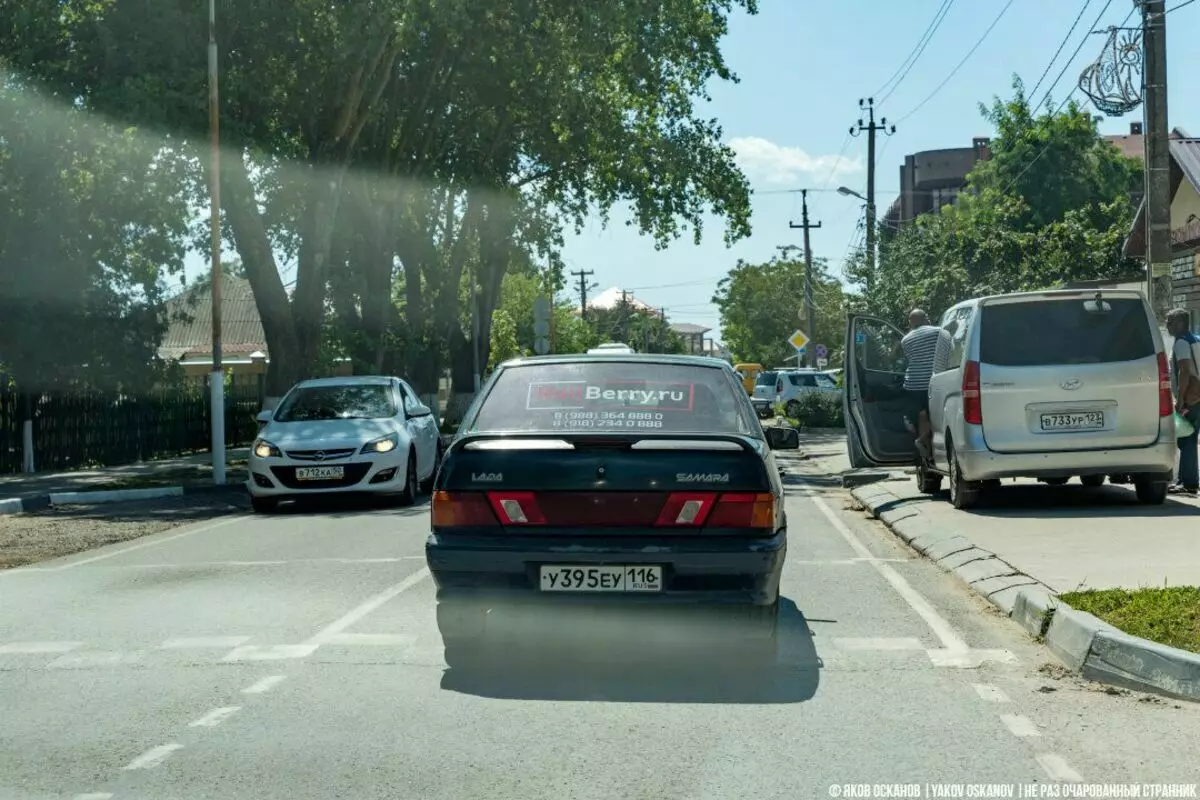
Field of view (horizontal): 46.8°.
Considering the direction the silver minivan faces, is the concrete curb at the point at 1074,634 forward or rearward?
rearward

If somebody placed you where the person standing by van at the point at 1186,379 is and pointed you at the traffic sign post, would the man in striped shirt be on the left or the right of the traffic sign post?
left

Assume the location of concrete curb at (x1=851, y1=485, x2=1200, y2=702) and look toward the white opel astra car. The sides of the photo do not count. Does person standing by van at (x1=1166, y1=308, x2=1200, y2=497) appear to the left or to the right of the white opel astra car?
right

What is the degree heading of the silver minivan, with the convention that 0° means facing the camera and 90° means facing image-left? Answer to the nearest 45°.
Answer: approximately 180°

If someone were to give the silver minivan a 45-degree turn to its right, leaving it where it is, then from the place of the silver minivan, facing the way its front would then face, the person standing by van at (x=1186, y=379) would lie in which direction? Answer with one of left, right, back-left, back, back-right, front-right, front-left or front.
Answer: right

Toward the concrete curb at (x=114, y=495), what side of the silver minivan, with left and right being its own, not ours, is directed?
left

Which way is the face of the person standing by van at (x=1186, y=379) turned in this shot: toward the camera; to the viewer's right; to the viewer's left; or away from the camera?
to the viewer's left

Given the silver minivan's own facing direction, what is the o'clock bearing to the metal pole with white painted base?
The metal pole with white painted base is roughly at 10 o'clock from the silver minivan.

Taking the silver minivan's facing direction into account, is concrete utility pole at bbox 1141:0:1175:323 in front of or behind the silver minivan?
in front

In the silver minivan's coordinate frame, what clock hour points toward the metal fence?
The metal fence is roughly at 10 o'clock from the silver minivan.

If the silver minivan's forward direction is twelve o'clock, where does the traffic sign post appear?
The traffic sign post is roughly at 11 o'clock from the silver minivan.

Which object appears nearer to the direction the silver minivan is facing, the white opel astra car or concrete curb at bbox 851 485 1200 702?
the white opel astra car
